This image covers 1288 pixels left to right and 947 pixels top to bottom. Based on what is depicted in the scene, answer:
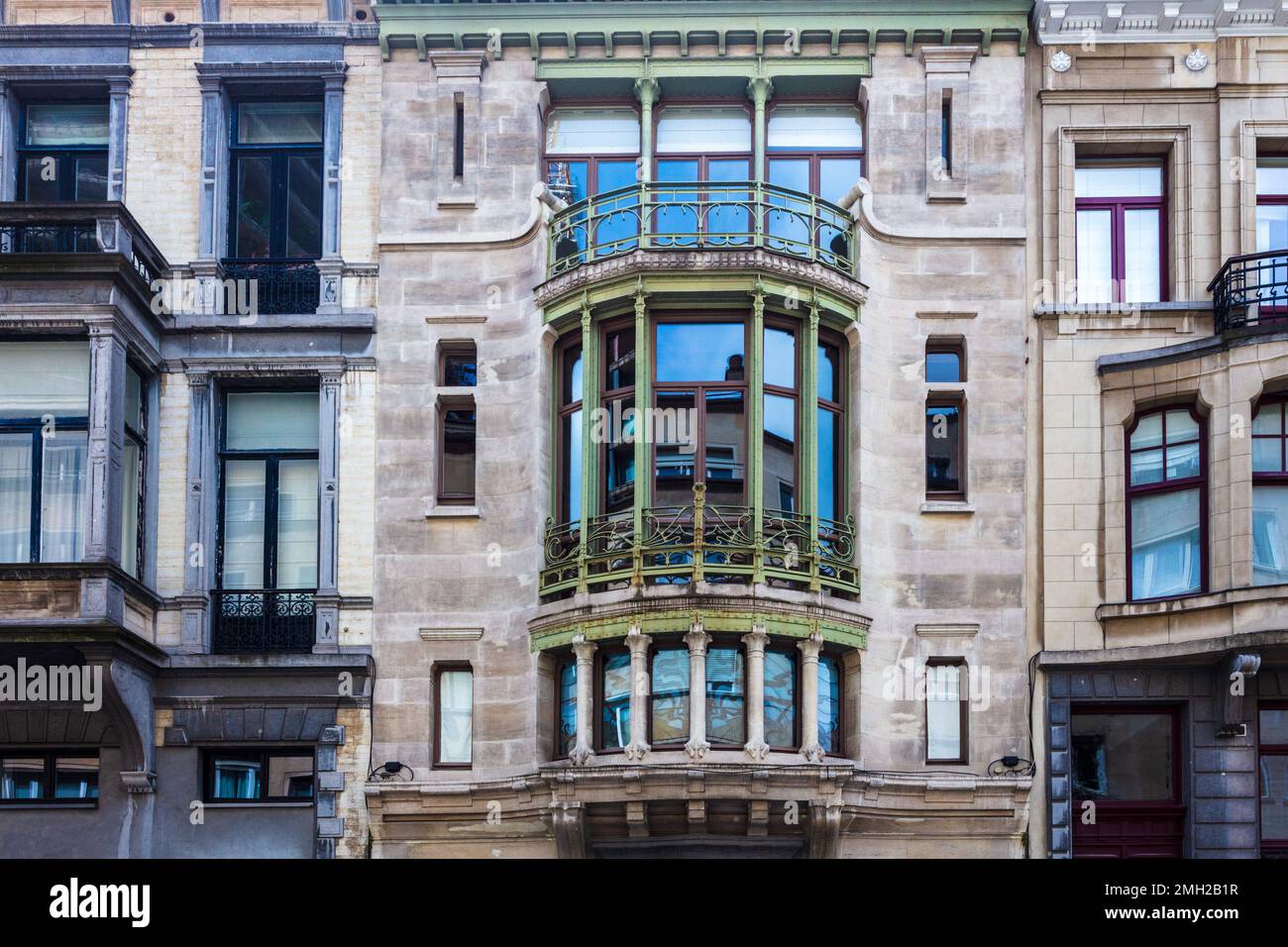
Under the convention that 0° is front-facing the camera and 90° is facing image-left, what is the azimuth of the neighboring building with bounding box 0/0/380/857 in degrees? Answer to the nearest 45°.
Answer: approximately 0°

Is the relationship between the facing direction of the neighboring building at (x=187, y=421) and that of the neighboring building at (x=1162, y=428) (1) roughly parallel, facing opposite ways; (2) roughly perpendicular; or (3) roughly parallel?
roughly parallel

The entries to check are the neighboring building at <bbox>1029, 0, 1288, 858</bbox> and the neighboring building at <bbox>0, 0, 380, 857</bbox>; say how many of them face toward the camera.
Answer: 2

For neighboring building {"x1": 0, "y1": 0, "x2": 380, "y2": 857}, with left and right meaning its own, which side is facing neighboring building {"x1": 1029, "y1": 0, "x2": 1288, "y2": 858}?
left

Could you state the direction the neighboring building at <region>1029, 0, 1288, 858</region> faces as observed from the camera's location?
facing the viewer

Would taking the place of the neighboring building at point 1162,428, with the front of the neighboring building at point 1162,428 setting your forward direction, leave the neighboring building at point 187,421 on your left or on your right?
on your right
